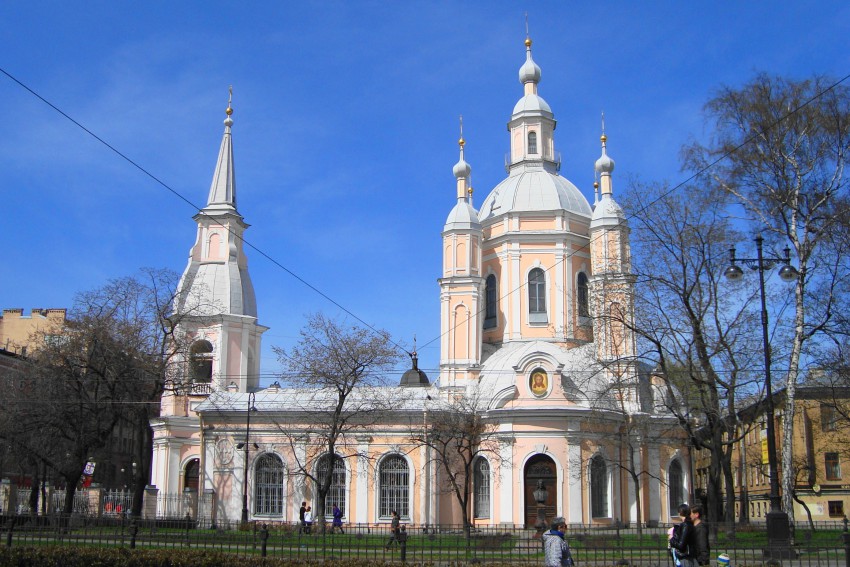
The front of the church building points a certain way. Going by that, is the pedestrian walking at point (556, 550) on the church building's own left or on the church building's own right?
on the church building's own left

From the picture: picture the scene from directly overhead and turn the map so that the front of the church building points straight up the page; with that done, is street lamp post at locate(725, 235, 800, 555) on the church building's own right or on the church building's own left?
on the church building's own left

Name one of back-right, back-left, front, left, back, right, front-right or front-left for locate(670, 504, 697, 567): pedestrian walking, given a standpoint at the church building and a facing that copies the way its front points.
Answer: front

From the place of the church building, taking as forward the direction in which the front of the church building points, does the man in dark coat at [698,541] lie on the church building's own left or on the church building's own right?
on the church building's own left
